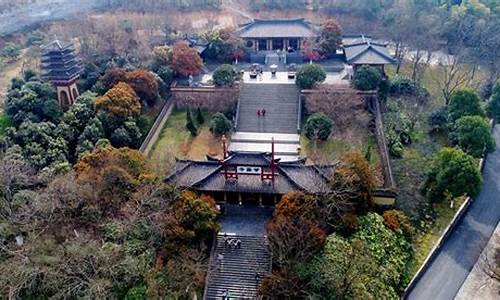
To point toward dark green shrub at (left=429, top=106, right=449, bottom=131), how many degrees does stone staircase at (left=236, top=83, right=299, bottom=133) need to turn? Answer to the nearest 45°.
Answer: approximately 90° to its left

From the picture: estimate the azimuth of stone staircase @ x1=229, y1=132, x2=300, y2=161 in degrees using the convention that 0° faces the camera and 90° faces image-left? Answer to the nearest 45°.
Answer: approximately 0°

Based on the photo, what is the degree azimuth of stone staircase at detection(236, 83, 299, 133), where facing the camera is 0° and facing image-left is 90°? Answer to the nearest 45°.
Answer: approximately 0°

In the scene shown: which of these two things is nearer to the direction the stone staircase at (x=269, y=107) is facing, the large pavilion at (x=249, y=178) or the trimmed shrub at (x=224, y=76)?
the large pavilion

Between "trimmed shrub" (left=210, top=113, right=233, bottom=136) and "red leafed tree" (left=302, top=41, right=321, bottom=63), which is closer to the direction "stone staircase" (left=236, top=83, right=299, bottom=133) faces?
the trimmed shrub

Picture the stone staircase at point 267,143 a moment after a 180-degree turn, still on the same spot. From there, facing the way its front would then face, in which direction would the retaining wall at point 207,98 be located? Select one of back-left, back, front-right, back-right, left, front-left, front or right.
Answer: front-left

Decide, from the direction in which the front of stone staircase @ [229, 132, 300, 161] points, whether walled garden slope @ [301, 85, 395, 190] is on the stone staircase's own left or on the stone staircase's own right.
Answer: on the stone staircase's own left

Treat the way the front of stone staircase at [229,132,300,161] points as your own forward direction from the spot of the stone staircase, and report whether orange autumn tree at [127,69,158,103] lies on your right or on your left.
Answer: on your right

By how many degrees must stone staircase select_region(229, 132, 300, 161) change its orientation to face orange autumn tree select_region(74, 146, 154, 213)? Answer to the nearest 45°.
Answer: approximately 45° to its right

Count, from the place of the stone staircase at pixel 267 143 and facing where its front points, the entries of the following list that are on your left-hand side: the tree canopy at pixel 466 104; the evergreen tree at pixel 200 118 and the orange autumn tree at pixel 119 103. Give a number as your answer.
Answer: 1

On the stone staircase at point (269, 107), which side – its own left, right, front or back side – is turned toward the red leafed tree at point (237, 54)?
back

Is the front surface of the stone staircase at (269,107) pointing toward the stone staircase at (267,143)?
yes

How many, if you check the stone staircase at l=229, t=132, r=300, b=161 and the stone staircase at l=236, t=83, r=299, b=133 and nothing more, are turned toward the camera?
2

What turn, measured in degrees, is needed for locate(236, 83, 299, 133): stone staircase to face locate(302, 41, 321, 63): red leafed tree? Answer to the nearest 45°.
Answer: approximately 135° to its left

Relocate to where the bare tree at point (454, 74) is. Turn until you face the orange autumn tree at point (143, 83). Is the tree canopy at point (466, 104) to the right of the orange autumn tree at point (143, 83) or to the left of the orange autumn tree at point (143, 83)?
left

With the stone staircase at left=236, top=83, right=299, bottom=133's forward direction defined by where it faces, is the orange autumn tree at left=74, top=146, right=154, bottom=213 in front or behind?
in front

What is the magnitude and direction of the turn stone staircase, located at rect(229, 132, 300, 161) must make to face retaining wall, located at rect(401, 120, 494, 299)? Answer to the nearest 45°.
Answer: approximately 45° to its left

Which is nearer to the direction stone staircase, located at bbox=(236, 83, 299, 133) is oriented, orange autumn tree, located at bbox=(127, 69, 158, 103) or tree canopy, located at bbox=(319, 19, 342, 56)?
the orange autumn tree

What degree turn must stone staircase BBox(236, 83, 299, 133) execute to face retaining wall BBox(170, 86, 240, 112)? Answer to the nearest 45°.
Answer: approximately 90° to its right
